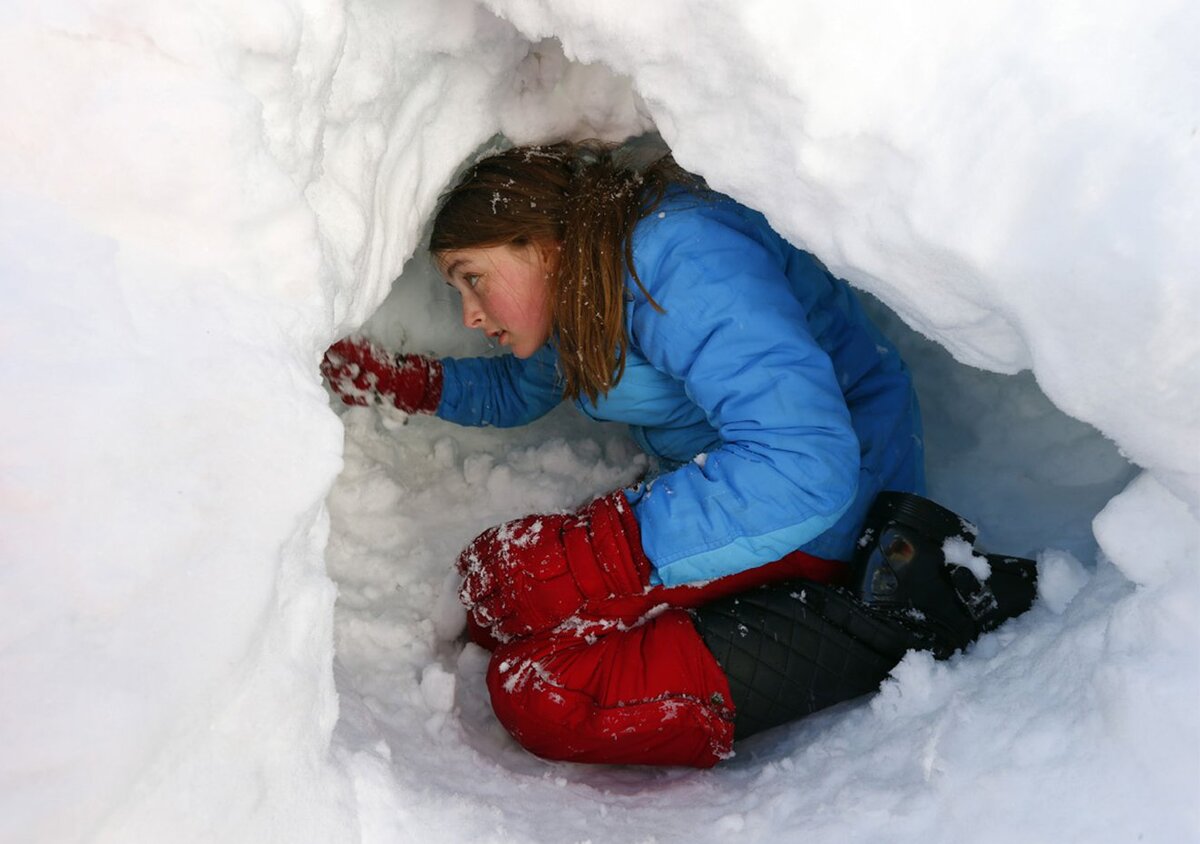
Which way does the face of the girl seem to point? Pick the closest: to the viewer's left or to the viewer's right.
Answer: to the viewer's left

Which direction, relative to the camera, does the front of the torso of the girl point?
to the viewer's left
